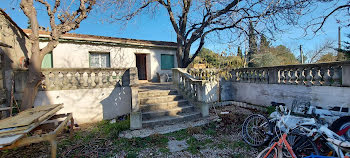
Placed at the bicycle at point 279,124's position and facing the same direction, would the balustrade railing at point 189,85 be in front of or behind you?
in front

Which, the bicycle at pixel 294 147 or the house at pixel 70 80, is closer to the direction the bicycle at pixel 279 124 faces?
the house

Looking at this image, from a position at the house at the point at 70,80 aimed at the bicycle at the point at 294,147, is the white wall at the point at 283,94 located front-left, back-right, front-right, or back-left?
front-left

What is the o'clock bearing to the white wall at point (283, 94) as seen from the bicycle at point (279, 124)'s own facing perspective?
The white wall is roughly at 3 o'clock from the bicycle.

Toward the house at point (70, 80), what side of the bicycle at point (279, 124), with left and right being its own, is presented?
front
